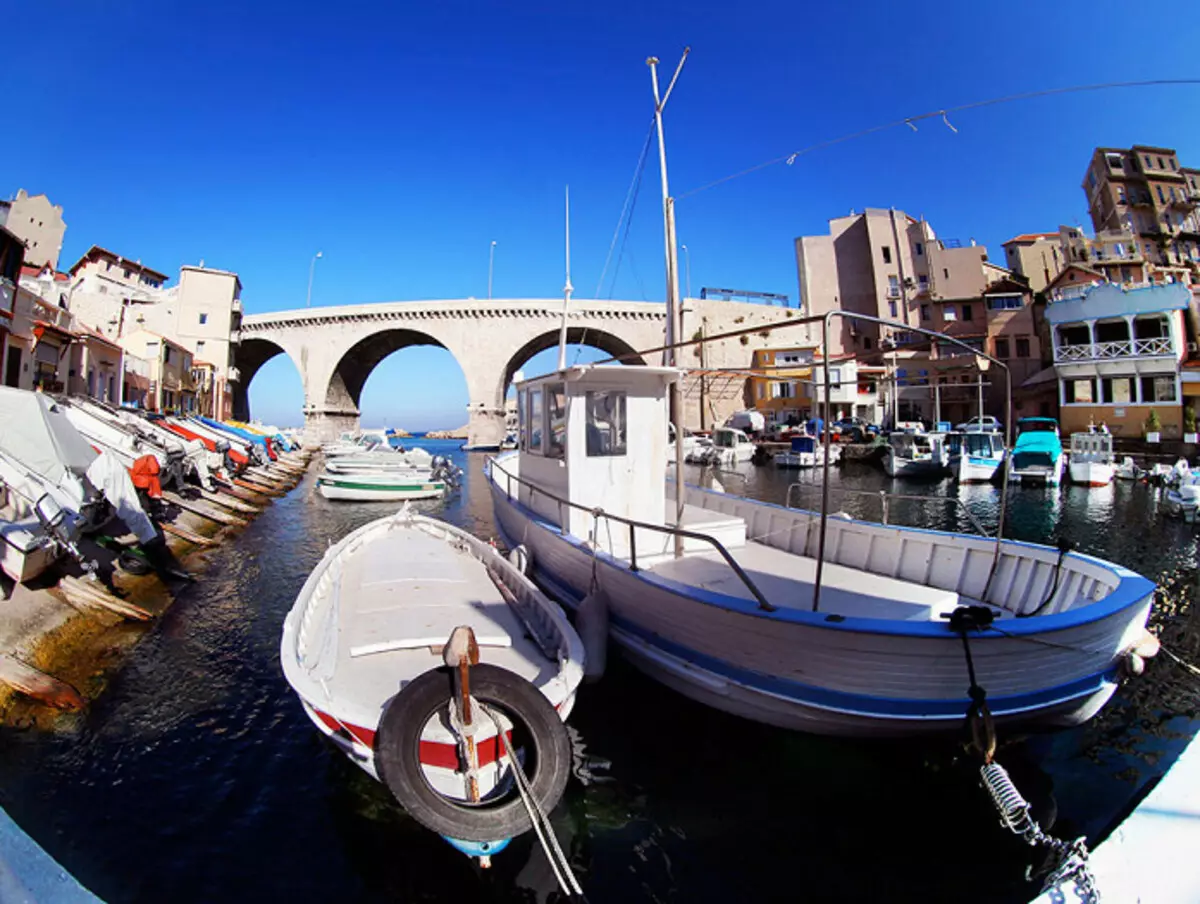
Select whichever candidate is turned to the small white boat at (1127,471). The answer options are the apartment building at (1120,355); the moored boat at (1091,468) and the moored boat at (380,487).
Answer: the apartment building

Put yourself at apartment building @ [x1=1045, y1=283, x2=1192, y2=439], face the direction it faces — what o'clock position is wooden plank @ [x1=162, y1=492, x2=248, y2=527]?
The wooden plank is roughly at 1 o'clock from the apartment building.

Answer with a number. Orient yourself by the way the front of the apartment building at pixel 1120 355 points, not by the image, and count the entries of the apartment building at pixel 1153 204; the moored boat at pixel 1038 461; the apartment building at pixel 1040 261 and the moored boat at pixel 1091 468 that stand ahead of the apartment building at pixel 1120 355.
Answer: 2

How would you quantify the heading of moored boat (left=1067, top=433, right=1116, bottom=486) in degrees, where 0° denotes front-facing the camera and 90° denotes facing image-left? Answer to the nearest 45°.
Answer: approximately 0°

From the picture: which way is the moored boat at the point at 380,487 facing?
to the viewer's left

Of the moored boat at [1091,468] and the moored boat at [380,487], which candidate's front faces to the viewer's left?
the moored boat at [380,487]

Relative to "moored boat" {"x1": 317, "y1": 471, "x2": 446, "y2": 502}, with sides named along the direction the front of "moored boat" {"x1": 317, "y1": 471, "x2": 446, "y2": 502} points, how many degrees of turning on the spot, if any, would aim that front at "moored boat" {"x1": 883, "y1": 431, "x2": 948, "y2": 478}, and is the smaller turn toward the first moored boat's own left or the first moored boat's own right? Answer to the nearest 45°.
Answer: approximately 180°

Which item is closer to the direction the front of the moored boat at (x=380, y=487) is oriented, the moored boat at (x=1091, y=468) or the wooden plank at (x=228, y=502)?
the wooden plank

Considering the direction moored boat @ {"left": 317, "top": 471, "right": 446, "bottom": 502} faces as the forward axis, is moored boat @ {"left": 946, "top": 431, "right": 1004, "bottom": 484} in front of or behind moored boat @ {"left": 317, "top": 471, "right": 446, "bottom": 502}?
behind

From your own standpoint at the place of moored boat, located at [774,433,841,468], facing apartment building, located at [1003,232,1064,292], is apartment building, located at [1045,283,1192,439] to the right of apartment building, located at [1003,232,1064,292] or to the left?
right
